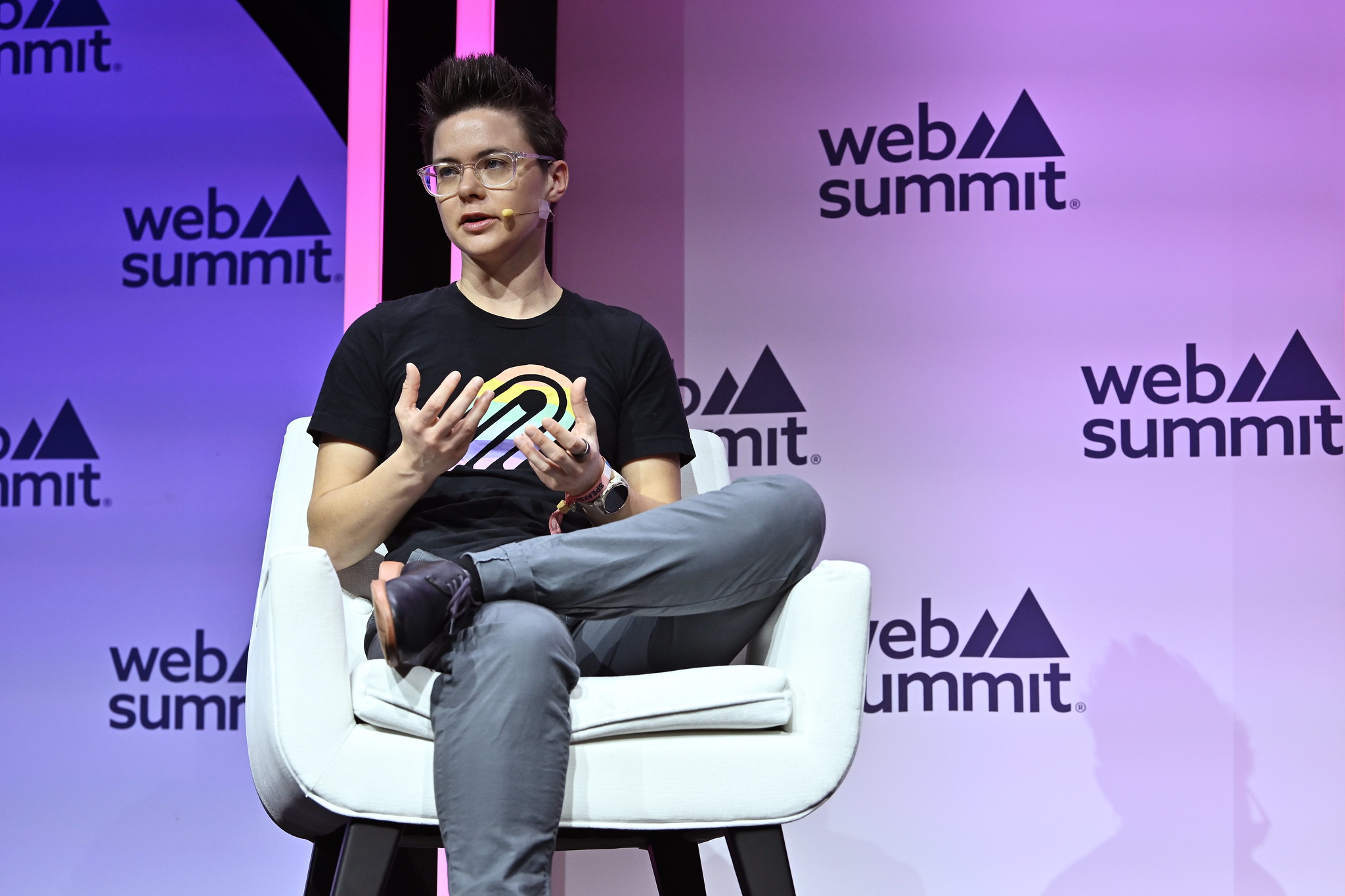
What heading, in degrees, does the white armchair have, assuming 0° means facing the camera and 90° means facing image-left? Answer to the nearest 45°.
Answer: approximately 0°

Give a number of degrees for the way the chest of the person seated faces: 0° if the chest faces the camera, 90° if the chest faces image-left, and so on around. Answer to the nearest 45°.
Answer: approximately 0°
